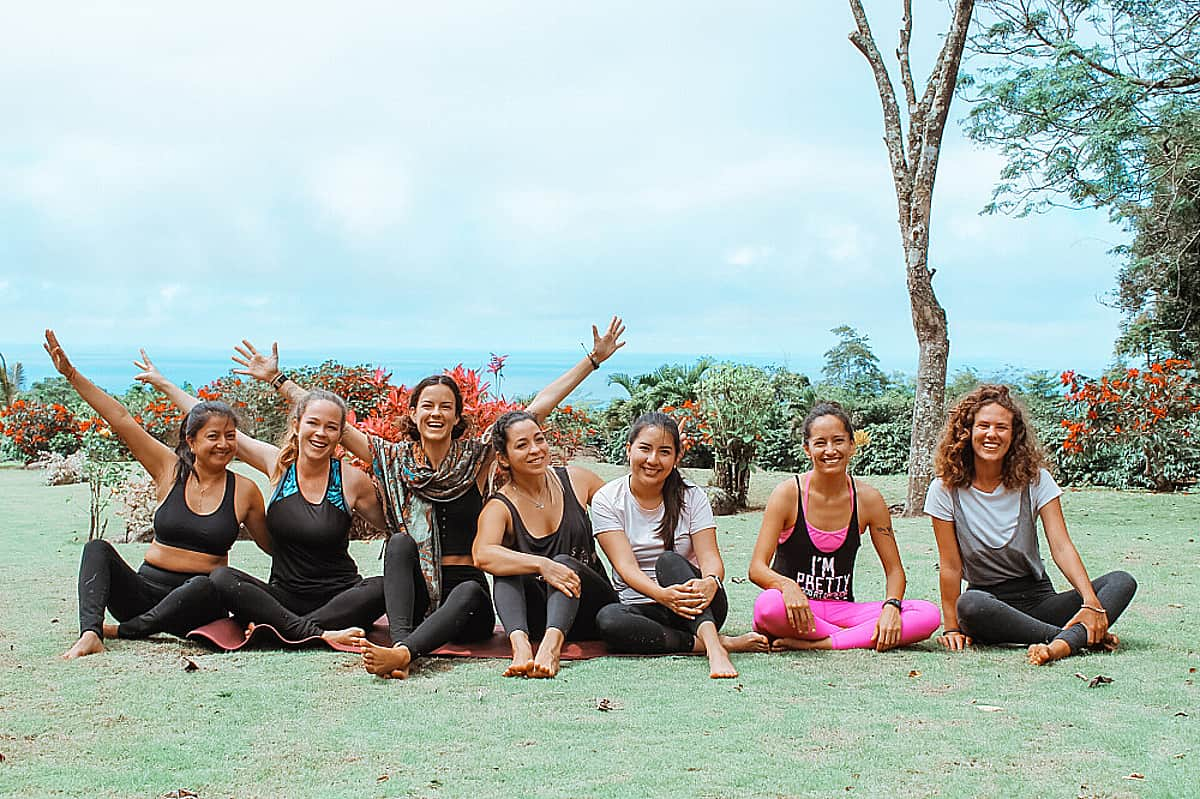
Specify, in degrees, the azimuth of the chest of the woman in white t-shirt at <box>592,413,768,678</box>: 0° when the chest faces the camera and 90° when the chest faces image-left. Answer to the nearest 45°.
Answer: approximately 0°

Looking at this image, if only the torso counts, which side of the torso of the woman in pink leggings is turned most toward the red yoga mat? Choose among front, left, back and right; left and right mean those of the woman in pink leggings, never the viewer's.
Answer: right

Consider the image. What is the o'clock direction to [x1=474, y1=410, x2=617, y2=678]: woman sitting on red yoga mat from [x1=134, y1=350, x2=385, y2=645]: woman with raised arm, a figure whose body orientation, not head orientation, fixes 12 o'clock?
The woman sitting on red yoga mat is roughly at 10 o'clock from the woman with raised arm.

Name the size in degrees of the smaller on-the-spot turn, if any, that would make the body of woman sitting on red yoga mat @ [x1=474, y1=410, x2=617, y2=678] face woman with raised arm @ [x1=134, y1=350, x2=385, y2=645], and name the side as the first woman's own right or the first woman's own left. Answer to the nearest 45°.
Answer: approximately 90° to the first woman's own right

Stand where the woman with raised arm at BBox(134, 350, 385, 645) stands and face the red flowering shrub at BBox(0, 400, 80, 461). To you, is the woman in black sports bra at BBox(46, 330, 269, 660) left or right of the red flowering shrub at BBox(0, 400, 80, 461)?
left

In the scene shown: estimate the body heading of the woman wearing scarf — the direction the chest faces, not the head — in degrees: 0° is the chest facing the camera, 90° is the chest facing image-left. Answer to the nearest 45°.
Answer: approximately 0°

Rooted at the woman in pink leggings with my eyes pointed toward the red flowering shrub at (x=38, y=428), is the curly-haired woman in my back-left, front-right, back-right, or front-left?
back-right

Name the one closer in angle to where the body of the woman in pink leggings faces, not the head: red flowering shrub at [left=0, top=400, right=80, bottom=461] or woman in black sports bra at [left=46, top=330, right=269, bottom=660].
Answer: the woman in black sports bra
